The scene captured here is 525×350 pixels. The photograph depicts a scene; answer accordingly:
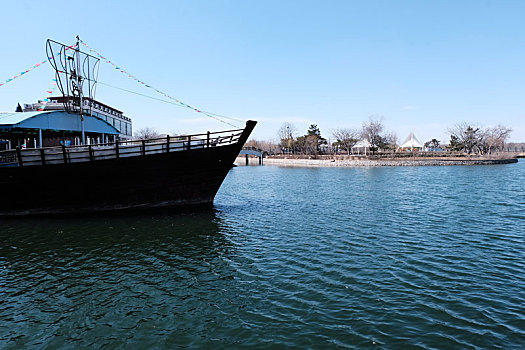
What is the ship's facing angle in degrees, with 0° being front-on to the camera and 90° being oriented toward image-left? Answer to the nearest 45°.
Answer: approximately 270°
